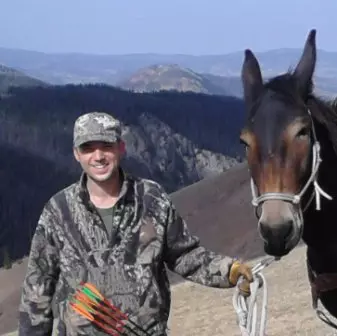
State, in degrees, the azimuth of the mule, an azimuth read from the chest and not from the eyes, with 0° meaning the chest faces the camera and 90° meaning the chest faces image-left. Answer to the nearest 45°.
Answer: approximately 45°

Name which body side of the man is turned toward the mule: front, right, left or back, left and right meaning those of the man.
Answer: left

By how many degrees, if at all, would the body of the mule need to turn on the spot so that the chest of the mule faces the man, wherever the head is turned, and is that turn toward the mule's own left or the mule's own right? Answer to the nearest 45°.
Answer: approximately 45° to the mule's own right

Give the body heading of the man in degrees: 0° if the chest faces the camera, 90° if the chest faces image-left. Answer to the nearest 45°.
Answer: approximately 0°
